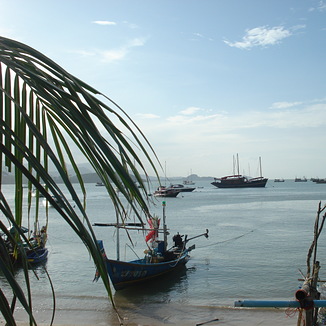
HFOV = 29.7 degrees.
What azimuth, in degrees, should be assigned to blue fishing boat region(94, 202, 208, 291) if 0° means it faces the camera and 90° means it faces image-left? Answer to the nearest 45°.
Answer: approximately 45°
